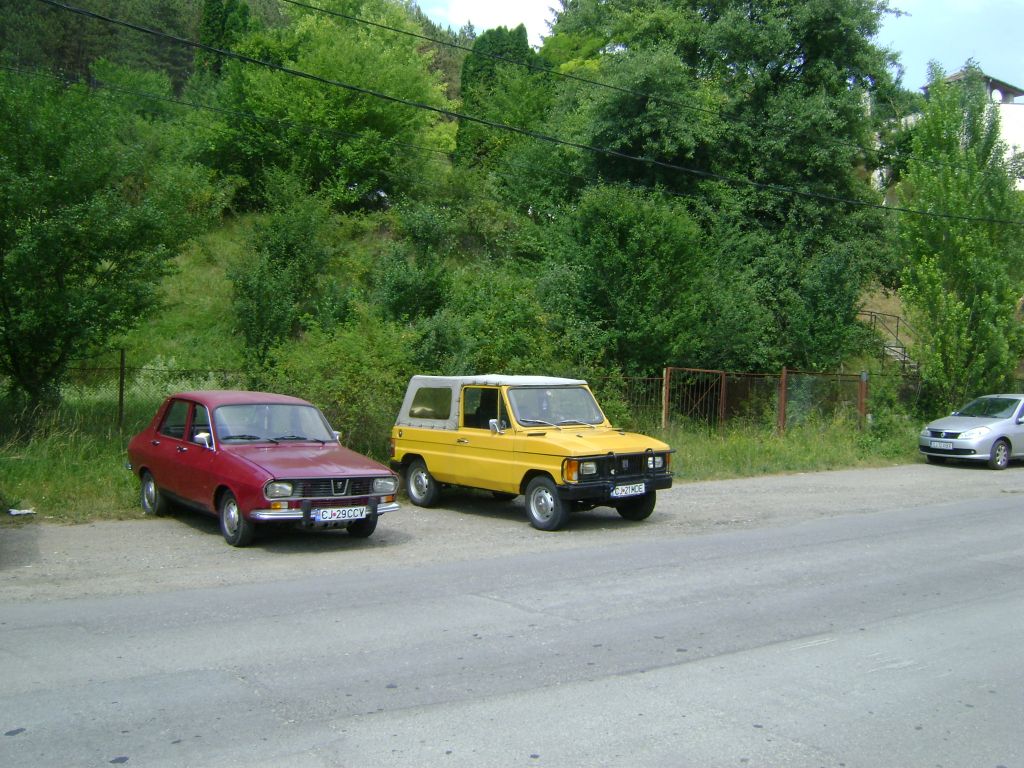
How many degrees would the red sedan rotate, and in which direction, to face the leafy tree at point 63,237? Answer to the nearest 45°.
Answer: approximately 180°

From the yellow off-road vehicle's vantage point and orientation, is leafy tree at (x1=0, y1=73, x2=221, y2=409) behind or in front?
behind

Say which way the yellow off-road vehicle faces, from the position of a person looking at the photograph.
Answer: facing the viewer and to the right of the viewer

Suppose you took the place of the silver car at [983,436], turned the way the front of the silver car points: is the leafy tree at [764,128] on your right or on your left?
on your right

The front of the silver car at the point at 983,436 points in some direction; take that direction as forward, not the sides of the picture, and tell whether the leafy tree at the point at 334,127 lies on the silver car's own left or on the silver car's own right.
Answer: on the silver car's own right

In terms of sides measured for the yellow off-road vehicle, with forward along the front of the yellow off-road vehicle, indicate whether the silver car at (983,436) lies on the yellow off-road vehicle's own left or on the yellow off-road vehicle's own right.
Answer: on the yellow off-road vehicle's own left

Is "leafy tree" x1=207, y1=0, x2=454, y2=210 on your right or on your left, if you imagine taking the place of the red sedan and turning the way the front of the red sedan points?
on your left

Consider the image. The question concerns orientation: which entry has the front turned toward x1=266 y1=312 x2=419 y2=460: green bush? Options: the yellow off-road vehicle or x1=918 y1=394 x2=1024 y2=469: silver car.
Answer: the silver car

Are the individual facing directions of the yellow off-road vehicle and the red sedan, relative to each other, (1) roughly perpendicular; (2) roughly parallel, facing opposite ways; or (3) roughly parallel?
roughly parallel

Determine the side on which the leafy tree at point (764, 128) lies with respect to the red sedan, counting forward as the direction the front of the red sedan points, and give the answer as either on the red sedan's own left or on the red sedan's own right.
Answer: on the red sedan's own left

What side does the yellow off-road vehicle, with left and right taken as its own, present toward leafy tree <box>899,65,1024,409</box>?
left

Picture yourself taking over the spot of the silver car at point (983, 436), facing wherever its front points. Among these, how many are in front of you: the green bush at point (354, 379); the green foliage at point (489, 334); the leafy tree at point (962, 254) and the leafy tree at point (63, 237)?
3

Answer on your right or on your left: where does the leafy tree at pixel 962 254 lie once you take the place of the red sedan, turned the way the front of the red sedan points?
on your left

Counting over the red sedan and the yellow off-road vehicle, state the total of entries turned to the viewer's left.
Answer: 0

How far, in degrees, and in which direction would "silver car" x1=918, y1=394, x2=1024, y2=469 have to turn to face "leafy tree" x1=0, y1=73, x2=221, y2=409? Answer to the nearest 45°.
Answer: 0° — it already faces it

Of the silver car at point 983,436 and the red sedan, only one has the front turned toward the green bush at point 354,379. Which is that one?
the silver car

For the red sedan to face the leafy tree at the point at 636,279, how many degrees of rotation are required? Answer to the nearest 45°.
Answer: approximately 90° to its left
